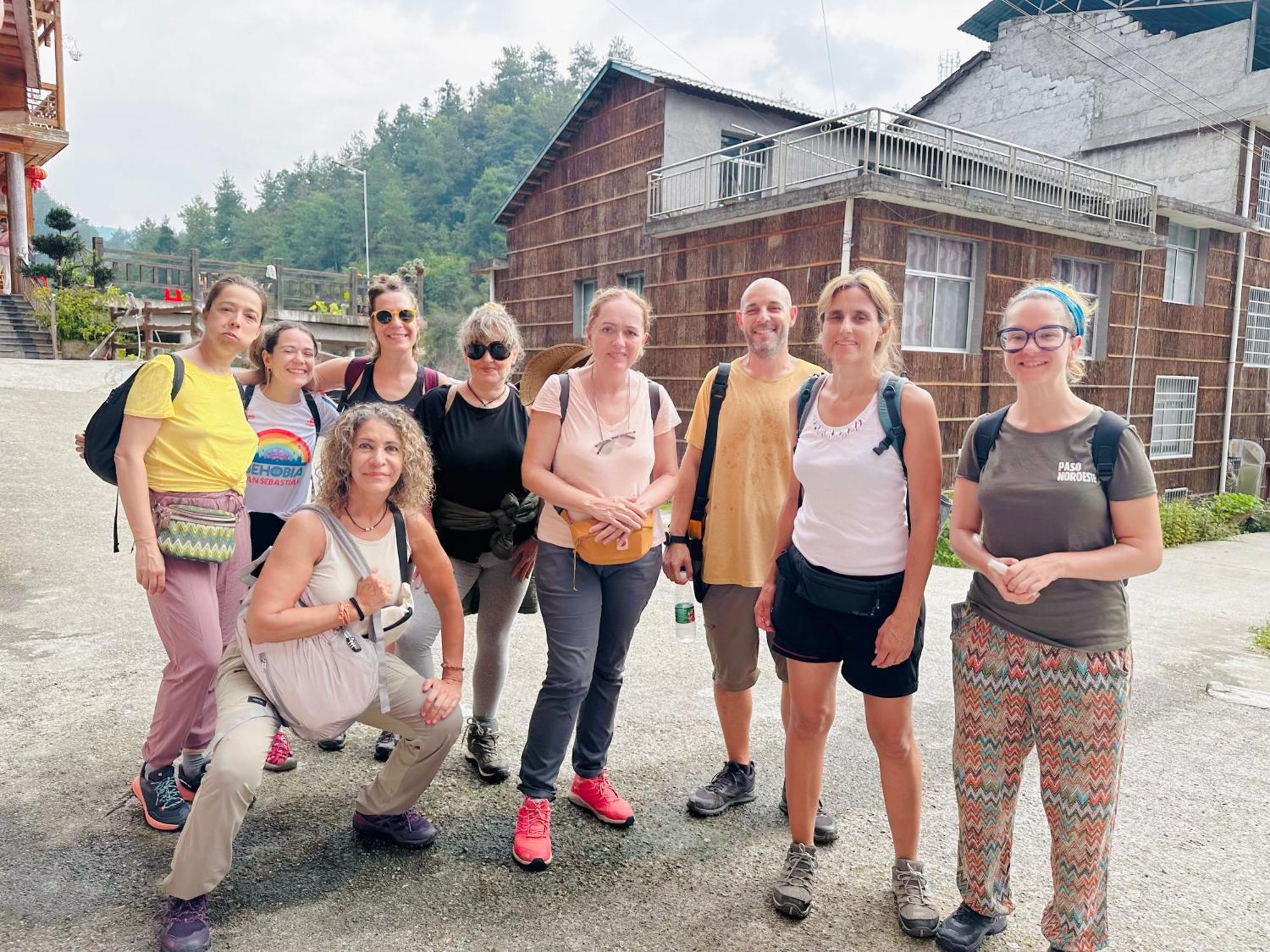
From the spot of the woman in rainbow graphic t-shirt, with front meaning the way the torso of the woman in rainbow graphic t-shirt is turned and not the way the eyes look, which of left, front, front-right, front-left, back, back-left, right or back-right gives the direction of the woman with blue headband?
front-left

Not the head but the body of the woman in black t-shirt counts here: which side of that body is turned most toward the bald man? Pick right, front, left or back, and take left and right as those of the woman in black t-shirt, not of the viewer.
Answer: left

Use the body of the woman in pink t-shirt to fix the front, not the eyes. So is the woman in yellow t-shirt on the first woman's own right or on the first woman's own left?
on the first woman's own right

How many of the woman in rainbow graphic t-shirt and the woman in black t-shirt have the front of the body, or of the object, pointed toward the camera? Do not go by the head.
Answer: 2

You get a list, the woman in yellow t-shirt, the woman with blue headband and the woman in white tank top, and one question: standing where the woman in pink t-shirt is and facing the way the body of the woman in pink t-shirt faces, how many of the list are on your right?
1

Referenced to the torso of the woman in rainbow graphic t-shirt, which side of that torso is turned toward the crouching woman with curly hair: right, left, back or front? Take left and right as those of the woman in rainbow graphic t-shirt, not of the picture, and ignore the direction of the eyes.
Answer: front
